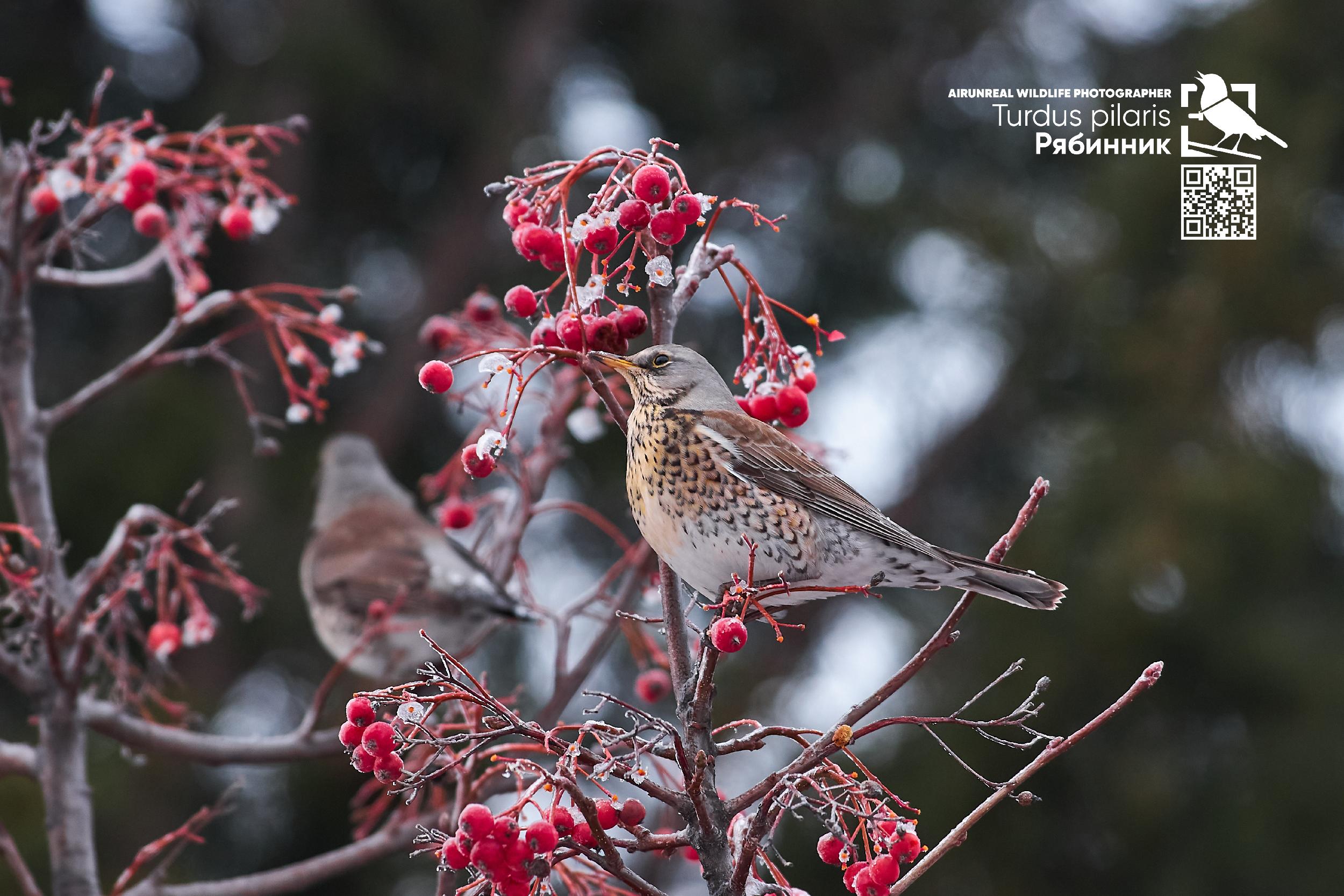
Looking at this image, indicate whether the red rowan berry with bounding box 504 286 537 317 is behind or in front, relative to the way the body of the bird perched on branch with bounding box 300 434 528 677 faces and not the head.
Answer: behind

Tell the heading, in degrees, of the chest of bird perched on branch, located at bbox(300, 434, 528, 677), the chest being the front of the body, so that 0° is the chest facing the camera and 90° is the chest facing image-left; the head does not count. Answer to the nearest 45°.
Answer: approximately 135°

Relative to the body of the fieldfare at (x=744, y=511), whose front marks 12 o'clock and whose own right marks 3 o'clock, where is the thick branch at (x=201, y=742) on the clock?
The thick branch is roughly at 12 o'clock from the fieldfare.

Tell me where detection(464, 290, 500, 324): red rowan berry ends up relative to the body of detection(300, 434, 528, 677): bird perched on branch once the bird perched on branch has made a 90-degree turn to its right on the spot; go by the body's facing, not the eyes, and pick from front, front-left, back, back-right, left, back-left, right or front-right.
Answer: back-right

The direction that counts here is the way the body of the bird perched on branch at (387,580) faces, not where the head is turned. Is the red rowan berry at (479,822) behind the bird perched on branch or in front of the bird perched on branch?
behind

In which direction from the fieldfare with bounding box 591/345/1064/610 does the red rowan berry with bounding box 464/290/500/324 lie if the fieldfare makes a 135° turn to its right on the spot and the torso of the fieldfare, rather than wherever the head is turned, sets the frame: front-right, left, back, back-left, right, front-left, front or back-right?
left

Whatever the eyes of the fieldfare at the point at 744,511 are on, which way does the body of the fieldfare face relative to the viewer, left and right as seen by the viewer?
facing to the left of the viewer

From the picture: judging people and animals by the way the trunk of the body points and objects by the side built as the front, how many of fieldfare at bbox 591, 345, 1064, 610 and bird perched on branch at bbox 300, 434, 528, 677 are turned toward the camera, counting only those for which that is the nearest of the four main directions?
0
